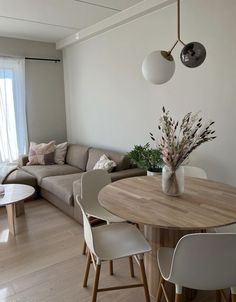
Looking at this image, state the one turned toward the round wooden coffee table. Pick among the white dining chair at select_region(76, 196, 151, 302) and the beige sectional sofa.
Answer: the beige sectional sofa

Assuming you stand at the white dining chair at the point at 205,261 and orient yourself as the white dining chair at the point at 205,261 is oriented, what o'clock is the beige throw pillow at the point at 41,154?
The beige throw pillow is roughly at 12 o'clock from the white dining chair.

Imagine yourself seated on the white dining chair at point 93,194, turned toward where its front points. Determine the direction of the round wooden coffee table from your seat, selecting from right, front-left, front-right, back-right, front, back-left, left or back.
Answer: back

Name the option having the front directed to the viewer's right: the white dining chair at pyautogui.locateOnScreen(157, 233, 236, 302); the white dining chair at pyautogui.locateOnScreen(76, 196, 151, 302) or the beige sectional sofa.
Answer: the white dining chair at pyautogui.locateOnScreen(76, 196, 151, 302)

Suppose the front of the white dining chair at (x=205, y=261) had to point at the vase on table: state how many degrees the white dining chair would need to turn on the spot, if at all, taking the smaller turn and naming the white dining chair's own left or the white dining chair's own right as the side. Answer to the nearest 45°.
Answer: approximately 45° to the white dining chair's own right

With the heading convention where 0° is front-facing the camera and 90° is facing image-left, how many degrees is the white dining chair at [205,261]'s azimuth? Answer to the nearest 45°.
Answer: approximately 135°

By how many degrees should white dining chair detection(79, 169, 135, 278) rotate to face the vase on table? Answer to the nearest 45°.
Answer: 0° — it already faces it

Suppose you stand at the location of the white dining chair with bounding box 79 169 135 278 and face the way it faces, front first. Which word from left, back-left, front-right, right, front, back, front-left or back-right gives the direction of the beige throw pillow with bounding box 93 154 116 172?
back-left

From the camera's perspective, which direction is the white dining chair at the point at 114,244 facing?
to the viewer's right

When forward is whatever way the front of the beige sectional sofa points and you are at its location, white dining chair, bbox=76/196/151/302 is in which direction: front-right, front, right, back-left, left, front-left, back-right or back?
front-left

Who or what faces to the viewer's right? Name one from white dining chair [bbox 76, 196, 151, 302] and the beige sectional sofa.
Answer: the white dining chair
